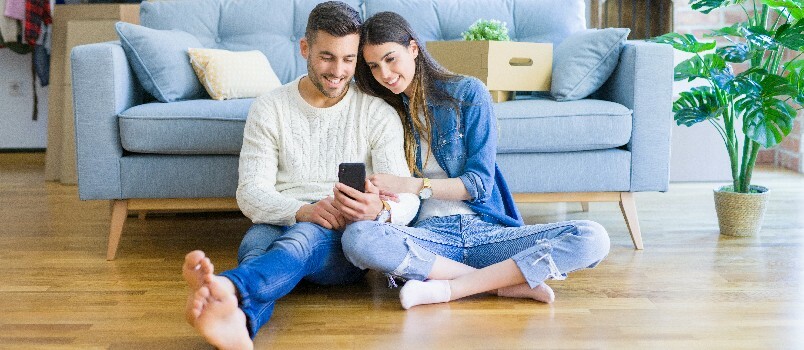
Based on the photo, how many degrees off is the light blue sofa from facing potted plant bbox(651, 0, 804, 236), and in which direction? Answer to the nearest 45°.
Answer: approximately 90° to its left

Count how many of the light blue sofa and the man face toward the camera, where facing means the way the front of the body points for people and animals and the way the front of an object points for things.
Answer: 2

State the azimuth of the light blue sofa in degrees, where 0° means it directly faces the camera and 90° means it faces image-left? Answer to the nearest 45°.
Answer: approximately 0°

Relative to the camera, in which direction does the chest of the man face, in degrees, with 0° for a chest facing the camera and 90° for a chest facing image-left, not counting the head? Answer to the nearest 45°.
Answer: approximately 0°
